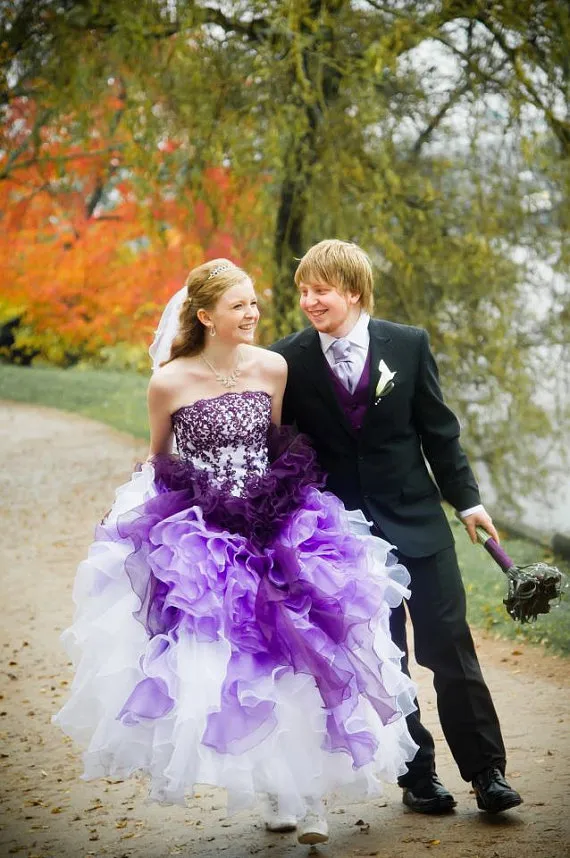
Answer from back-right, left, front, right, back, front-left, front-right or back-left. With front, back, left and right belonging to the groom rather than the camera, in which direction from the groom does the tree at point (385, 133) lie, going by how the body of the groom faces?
back

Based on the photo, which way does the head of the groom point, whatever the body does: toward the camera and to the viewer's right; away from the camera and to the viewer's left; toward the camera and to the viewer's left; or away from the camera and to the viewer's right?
toward the camera and to the viewer's left

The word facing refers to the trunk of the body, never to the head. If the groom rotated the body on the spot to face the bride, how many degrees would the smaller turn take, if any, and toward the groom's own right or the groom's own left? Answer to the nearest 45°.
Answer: approximately 45° to the groom's own right

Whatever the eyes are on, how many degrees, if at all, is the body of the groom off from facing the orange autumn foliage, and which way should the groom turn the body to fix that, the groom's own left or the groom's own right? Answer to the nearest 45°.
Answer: approximately 180°

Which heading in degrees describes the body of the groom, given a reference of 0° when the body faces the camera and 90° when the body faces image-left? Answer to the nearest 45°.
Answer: approximately 0°

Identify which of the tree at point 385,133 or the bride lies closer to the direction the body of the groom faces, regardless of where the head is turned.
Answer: the bride

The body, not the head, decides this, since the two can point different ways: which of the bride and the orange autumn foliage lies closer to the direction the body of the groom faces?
the bride
